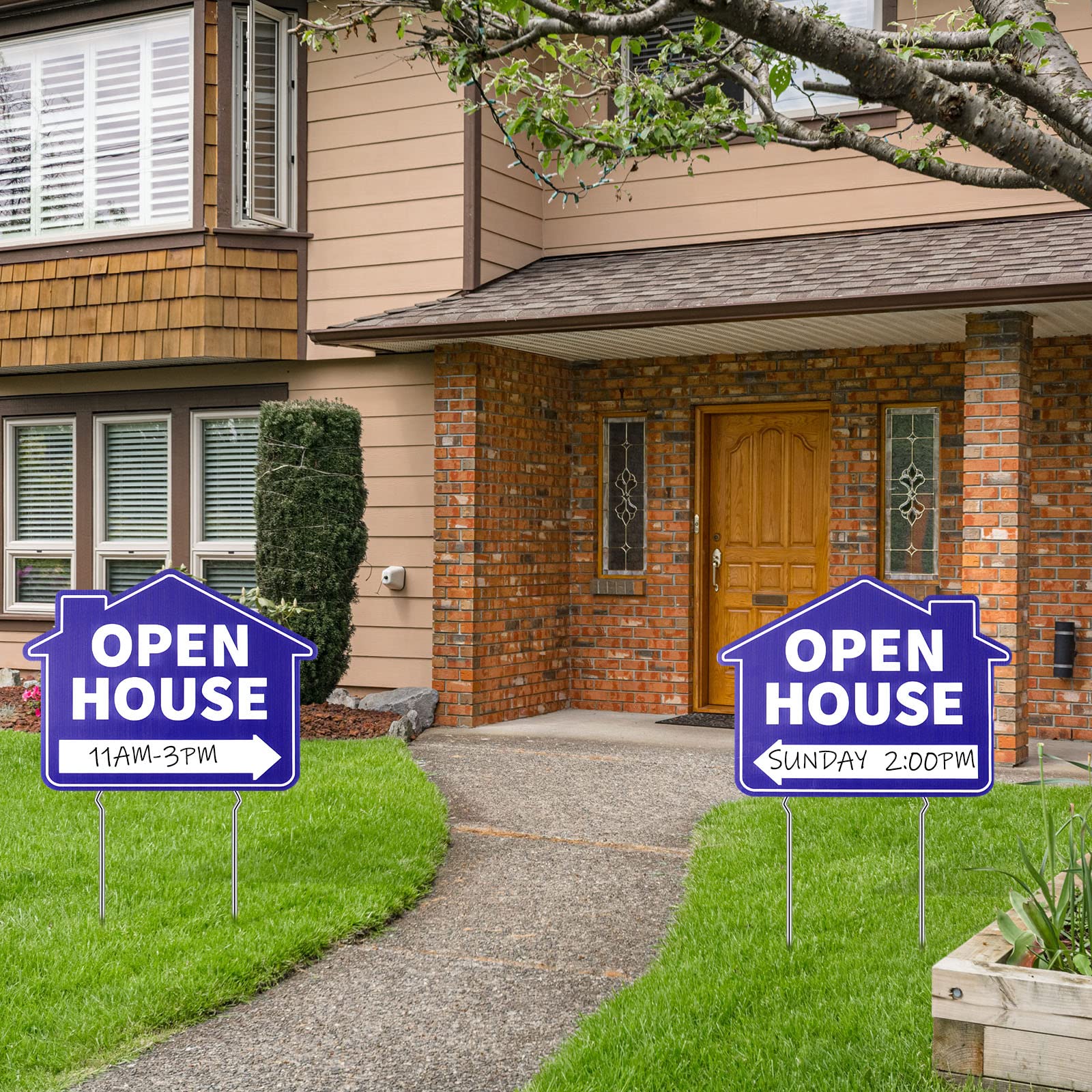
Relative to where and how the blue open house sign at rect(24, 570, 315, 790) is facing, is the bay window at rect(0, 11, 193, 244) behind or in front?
behind

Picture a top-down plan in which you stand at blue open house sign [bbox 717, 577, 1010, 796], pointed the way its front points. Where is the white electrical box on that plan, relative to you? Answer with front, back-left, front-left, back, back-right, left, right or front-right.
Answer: back-right

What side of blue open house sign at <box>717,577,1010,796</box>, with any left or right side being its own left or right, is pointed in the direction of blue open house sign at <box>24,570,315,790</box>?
right

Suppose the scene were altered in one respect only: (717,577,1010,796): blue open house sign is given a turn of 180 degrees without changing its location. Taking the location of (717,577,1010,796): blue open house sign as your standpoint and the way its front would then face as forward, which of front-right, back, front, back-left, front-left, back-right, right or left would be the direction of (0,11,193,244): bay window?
front-left

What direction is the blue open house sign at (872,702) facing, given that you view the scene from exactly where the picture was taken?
facing the viewer

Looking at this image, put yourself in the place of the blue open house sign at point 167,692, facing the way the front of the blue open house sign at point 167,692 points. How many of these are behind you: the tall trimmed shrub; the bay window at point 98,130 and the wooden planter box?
2

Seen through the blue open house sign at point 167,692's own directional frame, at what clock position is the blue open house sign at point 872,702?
the blue open house sign at point 872,702 is roughly at 10 o'clock from the blue open house sign at point 167,692.

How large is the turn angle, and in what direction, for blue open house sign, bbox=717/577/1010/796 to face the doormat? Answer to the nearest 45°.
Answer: approximately 180°

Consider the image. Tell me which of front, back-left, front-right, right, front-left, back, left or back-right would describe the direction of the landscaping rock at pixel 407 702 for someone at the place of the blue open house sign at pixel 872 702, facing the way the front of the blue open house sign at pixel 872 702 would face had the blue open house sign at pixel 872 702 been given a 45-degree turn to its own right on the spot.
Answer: right

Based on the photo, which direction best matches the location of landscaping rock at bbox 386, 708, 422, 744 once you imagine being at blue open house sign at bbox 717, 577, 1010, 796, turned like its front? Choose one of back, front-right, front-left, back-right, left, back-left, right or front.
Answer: back-right

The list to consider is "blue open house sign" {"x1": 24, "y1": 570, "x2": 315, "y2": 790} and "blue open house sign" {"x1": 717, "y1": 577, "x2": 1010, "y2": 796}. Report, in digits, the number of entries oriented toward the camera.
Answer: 2
